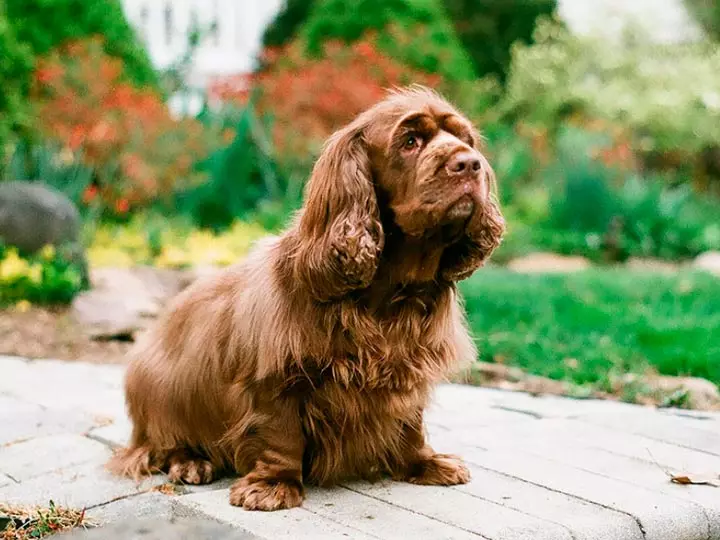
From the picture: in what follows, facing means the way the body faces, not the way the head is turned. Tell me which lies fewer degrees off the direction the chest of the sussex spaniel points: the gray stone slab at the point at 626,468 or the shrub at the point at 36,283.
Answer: the gray stone slab

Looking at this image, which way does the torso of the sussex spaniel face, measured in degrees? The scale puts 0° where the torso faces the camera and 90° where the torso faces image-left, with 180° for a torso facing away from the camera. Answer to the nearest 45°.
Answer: approximately 315°

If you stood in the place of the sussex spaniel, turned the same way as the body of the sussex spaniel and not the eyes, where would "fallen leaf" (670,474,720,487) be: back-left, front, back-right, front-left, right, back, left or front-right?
front-left

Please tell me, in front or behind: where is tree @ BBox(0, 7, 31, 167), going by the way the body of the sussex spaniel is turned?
behind

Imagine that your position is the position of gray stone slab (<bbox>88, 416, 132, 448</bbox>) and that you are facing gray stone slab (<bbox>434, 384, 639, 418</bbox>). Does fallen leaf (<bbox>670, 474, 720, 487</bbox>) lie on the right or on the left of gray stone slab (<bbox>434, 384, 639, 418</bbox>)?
right

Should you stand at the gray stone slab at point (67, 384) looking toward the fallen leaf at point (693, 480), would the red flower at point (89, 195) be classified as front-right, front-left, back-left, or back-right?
back-left

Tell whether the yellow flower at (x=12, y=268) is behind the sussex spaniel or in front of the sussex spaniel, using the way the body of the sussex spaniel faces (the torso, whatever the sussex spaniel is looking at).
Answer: behind

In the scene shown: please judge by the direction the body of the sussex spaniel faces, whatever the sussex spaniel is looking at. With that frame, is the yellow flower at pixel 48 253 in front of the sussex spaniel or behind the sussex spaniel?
behind

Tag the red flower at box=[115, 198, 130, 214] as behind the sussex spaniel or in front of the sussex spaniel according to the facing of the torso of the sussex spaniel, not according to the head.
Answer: behind

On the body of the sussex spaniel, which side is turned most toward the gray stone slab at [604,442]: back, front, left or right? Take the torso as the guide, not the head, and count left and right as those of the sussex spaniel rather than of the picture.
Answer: left

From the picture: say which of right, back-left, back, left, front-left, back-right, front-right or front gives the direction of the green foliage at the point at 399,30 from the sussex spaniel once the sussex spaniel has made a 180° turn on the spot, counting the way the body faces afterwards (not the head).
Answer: front-right

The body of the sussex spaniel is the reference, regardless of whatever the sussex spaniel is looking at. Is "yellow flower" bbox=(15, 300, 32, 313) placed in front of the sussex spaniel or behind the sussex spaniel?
behind
